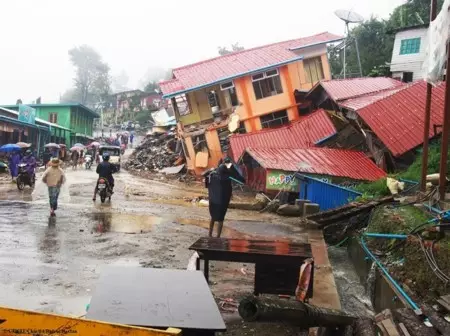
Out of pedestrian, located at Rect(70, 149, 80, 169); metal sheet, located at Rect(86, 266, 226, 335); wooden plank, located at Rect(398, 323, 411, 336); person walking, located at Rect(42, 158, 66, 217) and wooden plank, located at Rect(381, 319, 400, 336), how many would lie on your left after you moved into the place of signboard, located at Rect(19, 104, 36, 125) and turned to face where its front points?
1

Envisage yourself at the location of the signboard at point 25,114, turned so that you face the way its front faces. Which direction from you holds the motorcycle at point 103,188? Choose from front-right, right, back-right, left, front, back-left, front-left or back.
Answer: front-right

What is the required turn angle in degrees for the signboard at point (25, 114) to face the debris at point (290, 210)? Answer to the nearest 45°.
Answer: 0° — it already faces it

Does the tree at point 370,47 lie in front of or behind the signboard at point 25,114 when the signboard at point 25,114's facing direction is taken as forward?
in front

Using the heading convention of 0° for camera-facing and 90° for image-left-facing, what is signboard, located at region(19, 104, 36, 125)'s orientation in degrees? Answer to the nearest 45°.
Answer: approximately 315°

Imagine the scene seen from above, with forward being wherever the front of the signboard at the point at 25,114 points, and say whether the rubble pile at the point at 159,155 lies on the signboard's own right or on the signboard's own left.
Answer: on the signboard's own left

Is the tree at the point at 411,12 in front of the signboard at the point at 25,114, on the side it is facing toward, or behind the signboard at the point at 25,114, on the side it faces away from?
in front

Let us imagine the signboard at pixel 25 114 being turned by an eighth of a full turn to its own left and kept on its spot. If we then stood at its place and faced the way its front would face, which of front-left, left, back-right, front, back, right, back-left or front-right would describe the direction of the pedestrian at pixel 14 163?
right

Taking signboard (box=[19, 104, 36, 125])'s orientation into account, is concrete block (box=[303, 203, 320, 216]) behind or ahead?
ahead

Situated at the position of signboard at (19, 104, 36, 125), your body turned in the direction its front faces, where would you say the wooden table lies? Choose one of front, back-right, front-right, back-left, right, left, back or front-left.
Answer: front-right

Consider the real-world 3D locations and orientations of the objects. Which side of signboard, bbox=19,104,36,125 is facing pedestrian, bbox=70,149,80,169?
left
